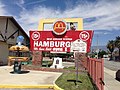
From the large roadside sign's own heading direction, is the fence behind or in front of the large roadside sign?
in front

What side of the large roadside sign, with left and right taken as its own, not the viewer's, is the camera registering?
front
